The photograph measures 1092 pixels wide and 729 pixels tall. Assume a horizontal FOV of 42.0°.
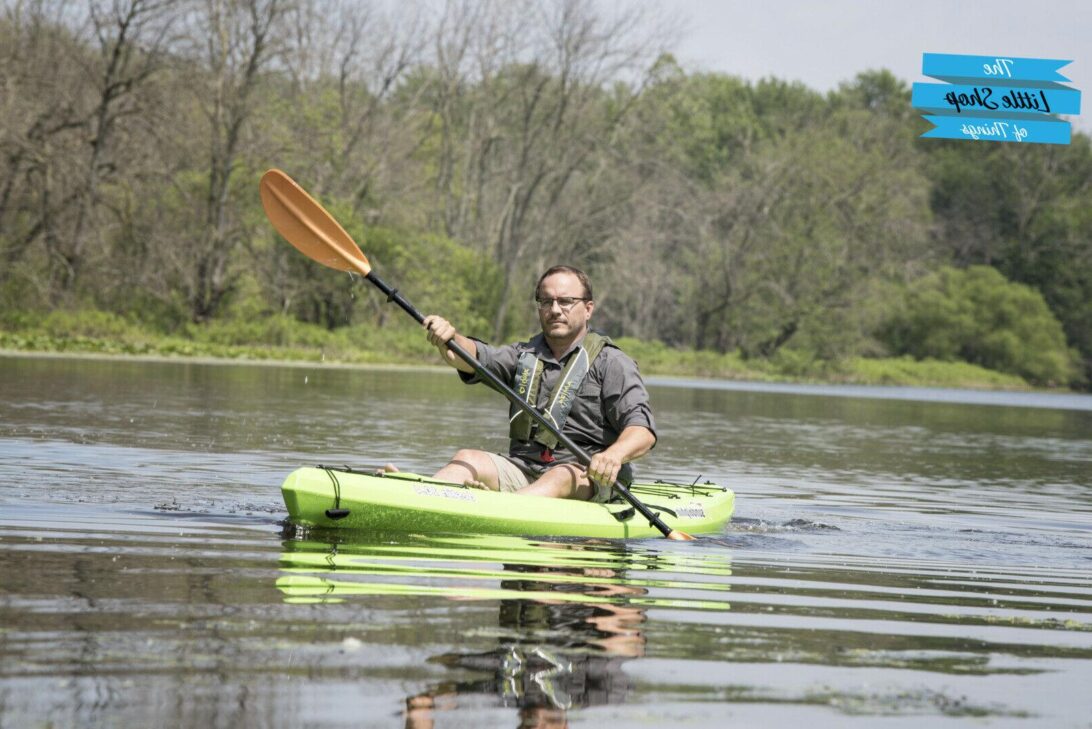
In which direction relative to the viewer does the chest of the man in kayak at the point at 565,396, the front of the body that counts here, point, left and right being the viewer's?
facing the viewer and to the left of the viewer
